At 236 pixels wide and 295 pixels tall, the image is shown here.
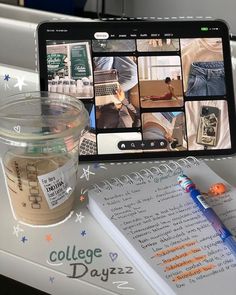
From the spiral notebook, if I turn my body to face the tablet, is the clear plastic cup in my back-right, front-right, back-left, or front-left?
front-left

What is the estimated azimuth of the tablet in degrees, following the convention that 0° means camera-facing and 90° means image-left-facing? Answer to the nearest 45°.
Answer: approximately 0°

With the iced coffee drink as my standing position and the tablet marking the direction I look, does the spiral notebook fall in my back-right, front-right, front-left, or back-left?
front-right

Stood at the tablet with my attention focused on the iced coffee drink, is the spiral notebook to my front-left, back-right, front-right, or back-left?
front-left
